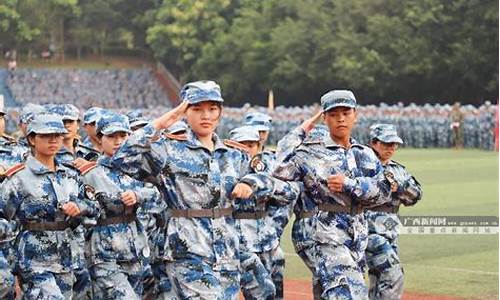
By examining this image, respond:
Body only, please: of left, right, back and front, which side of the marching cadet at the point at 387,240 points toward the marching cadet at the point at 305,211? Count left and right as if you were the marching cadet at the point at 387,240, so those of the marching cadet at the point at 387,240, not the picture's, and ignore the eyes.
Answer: right

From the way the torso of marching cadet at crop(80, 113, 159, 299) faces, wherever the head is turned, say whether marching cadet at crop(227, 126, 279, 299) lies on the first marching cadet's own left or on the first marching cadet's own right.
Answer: on the first marching cadet's own left

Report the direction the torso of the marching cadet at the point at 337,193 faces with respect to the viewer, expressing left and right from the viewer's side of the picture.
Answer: facing the viewer and to the right of the viewer

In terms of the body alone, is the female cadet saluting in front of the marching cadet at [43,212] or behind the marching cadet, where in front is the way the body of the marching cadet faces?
in front

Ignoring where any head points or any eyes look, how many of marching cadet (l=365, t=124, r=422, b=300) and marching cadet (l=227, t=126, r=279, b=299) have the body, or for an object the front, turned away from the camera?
0

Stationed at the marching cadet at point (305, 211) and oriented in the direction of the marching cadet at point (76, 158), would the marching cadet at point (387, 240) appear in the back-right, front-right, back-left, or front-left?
back-right
